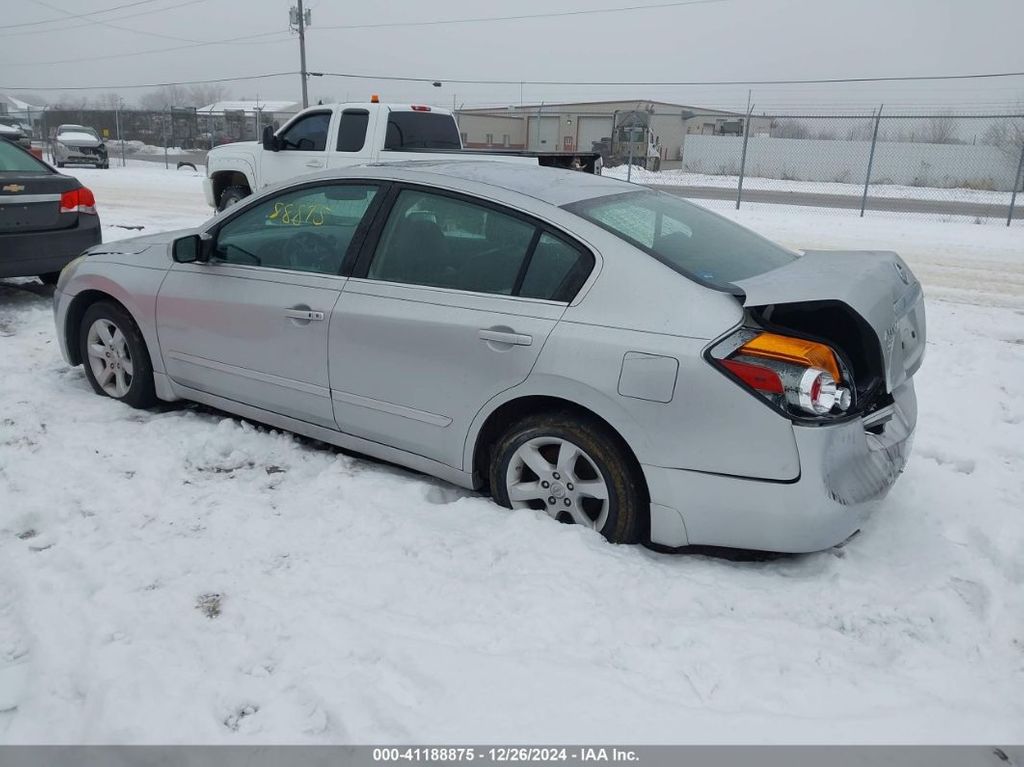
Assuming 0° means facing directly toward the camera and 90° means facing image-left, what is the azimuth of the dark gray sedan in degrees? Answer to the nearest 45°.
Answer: approximately 135°

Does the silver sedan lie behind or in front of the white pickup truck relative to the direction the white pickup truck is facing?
behind

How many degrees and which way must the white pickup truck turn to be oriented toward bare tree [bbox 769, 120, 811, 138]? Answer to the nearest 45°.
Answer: approximately 90° to its right

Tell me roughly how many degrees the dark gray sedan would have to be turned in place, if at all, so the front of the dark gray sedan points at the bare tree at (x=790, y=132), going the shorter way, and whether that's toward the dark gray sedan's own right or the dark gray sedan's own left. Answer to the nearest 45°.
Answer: approximately 90° to the dark gray sedan's own right

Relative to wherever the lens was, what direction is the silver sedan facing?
facing away from the viewer and to the left of the viewer

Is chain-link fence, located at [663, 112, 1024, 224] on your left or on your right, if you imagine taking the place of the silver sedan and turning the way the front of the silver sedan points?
on your right
